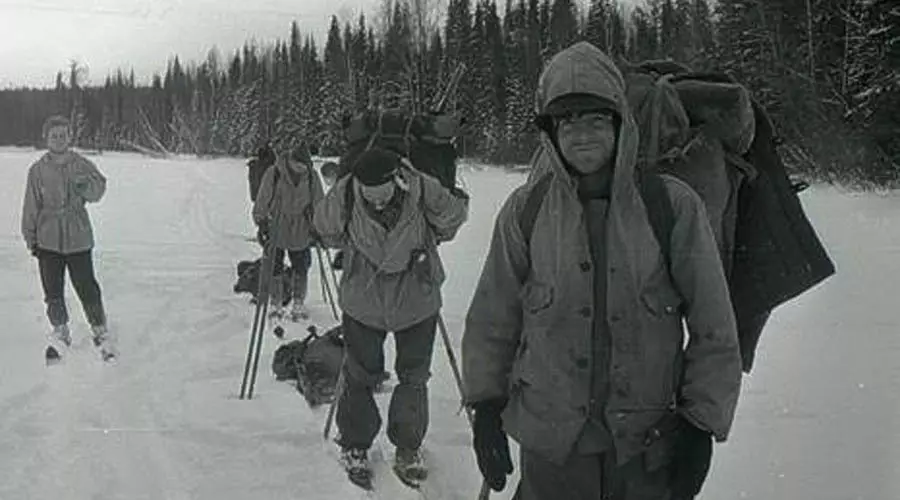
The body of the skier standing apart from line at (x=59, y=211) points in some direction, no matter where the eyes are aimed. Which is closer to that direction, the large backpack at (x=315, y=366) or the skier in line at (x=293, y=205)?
the large backpack

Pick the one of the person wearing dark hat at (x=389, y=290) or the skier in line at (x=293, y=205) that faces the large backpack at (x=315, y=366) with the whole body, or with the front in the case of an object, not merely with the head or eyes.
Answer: the skier in line

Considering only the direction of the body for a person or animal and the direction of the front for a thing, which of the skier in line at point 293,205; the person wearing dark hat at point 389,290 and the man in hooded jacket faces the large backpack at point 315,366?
the skier in line

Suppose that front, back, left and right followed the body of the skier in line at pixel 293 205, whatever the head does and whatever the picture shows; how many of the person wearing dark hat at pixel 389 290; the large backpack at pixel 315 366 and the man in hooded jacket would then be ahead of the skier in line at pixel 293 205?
3

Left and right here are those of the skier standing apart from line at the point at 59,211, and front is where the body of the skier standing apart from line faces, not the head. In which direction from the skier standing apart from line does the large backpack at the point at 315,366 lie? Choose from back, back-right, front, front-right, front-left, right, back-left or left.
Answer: front-left

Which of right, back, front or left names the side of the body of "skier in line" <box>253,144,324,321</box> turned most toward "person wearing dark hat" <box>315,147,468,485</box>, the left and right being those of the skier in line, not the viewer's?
front

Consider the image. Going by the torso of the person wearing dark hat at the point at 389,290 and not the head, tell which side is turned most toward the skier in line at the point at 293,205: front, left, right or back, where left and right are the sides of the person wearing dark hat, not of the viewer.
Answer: back

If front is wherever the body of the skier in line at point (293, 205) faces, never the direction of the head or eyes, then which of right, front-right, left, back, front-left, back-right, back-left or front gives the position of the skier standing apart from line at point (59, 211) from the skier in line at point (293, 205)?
front-right

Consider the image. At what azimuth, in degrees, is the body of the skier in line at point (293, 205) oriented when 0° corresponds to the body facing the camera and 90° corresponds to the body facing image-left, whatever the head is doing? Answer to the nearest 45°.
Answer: approximately 0°

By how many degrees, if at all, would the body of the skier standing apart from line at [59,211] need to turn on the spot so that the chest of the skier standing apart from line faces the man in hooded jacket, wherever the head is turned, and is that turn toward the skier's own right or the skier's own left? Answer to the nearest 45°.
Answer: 0° — they already face them
